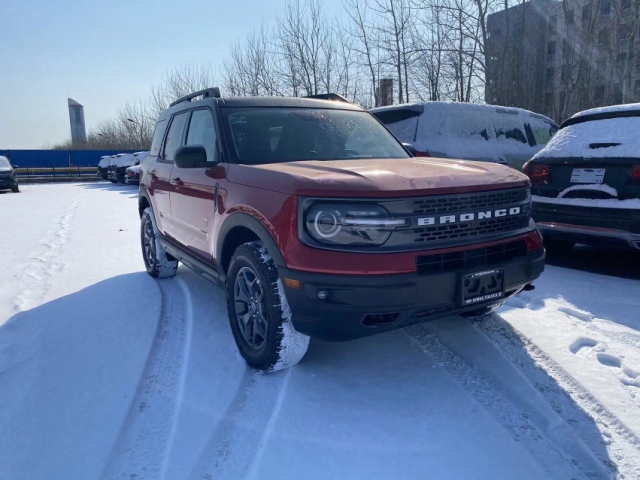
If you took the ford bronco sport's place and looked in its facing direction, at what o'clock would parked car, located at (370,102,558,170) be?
The parked car is roughly at 8 o'clock from the ford bronco sport.

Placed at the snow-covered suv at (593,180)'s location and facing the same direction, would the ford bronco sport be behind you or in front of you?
behind

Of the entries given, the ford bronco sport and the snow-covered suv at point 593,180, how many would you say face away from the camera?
1

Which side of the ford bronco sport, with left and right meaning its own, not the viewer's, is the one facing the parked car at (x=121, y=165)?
back

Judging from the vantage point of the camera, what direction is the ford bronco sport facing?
facing the viewer and to the right of the viewer

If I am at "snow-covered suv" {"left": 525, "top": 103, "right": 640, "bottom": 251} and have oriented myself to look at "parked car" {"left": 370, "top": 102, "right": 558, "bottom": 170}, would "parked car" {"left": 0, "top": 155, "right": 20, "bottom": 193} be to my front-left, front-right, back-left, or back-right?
front-left

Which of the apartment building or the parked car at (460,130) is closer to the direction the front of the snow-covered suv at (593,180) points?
the apartment building

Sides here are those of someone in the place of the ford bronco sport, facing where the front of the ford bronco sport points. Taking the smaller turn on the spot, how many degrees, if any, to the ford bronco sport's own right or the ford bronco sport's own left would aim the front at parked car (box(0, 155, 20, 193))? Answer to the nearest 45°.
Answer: approximately 180°

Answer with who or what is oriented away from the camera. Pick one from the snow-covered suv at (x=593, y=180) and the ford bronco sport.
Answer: the snow-covered suv

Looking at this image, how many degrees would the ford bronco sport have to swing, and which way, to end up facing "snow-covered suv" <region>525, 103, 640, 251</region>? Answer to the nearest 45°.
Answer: approximately 90° to its left

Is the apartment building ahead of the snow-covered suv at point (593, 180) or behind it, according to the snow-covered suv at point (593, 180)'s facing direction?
ahead

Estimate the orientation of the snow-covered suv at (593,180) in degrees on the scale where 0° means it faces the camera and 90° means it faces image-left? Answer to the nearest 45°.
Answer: approximately 180°

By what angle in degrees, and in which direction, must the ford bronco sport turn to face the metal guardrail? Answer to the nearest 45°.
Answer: approximately 180°

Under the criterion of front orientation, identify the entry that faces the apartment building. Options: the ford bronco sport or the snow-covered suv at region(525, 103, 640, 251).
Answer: the snow-covered suv
